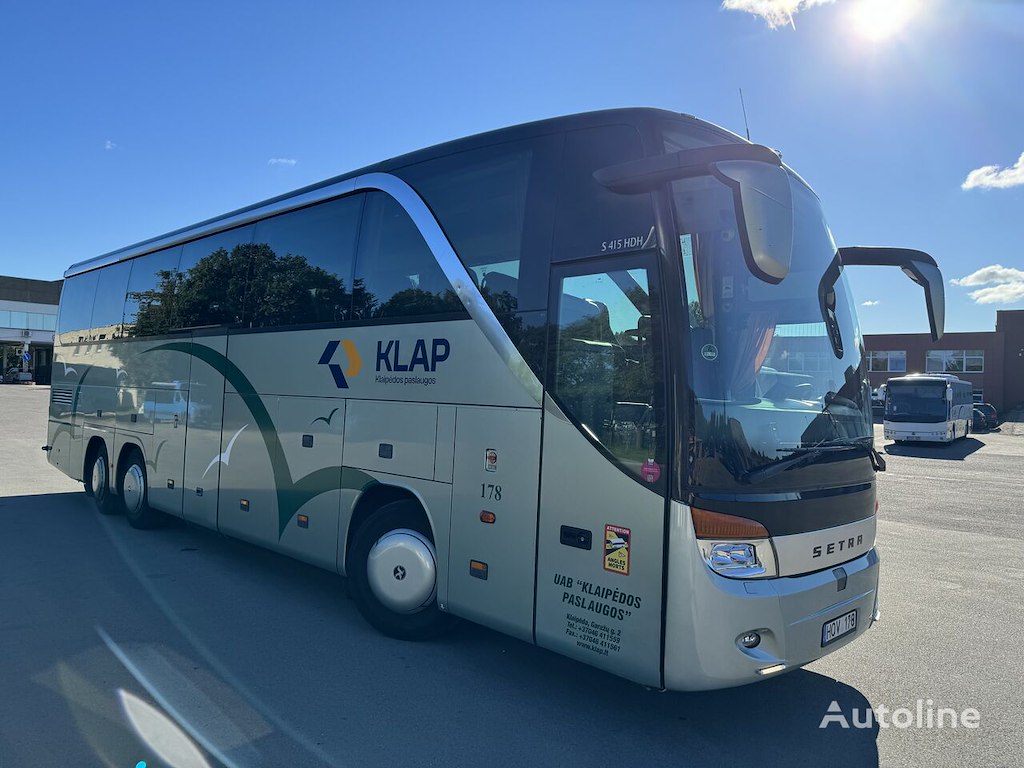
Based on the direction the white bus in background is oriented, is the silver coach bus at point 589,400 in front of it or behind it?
in front

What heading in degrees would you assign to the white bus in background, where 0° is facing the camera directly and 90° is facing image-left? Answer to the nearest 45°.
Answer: approximately 0°

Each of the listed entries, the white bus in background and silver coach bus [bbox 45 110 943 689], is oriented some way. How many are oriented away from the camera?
0

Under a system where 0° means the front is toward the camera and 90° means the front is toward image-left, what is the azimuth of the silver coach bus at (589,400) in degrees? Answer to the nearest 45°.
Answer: approximately 315°

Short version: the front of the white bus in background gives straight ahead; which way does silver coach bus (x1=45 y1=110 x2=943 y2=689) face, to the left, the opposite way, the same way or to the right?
to the left

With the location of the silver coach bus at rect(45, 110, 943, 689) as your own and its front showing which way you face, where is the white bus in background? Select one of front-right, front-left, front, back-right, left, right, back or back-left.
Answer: left

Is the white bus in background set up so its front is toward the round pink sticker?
yes

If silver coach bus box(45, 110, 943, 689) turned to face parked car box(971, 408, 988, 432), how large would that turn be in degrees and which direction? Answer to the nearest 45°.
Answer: approximately 90° to its left

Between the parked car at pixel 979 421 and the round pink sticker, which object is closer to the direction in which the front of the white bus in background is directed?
the round pink sticker

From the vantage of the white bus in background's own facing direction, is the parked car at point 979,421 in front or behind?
behind
